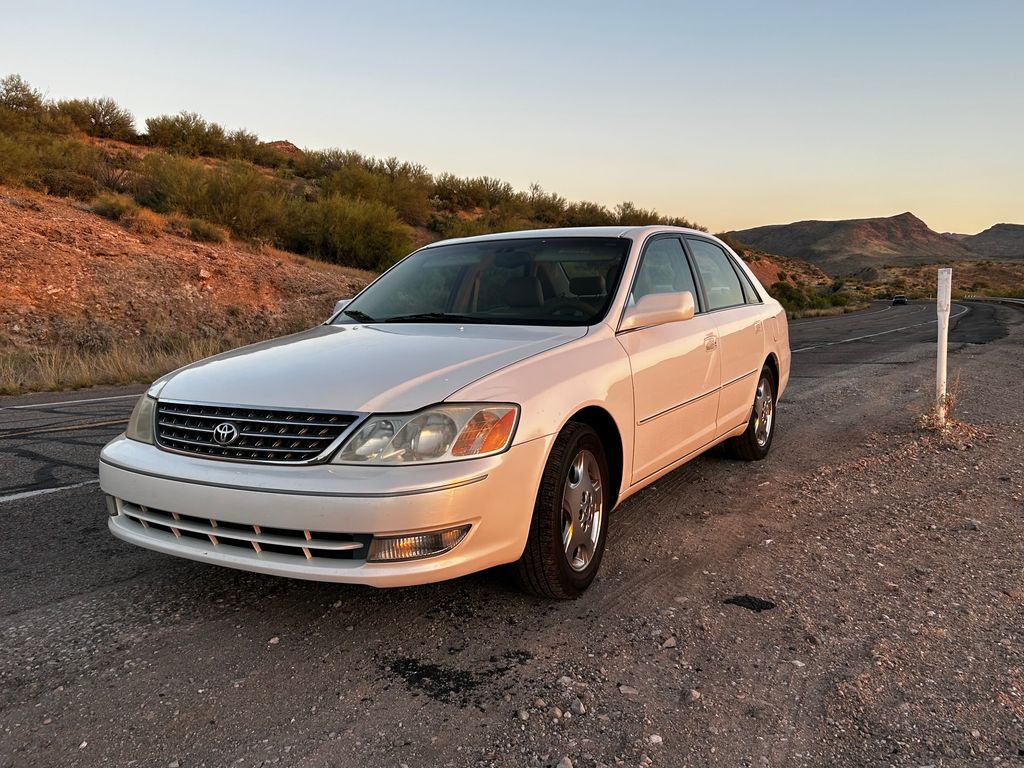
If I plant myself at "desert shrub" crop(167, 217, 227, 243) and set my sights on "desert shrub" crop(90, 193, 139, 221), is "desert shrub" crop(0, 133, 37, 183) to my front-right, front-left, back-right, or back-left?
front-right

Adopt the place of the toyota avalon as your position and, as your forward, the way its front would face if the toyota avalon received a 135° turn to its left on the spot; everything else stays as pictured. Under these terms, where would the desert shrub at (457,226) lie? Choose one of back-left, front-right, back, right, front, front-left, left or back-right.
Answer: left

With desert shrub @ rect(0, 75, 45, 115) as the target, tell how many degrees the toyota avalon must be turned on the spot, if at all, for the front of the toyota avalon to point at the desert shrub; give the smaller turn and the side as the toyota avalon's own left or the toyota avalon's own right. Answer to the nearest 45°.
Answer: approximately 90° to the toyota avalon's own right

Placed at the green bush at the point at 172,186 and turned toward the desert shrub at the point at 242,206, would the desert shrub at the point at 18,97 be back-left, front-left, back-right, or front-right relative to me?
back-left

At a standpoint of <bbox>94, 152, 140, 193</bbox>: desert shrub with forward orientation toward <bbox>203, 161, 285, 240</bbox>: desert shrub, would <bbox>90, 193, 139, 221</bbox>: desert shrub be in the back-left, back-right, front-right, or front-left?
front-right

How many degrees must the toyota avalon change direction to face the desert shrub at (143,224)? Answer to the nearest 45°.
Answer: approximately 135° to its right

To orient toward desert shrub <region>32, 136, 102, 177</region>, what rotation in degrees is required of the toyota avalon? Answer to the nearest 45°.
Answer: approximately 90° to its right

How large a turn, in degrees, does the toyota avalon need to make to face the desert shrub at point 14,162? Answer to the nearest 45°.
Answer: approximately 90° to its right

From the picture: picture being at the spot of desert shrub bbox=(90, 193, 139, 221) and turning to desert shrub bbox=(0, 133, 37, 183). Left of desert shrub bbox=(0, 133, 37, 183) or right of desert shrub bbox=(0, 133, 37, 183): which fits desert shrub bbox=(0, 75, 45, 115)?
right

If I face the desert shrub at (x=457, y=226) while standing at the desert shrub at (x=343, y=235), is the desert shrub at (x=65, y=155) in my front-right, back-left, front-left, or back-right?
back-left

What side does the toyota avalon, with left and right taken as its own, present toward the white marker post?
back

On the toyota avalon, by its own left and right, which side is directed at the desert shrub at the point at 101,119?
right

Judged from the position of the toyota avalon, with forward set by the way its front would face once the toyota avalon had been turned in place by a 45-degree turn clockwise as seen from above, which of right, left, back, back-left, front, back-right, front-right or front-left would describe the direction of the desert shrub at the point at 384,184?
right

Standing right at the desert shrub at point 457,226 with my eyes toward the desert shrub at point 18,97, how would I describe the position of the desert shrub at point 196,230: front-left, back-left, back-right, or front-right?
front-left

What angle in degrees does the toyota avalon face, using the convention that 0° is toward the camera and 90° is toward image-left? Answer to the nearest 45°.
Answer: approximately 45°

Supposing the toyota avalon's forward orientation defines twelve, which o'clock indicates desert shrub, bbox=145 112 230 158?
The desert shrub is roughly at 4 o'clock from the toyota avalon.

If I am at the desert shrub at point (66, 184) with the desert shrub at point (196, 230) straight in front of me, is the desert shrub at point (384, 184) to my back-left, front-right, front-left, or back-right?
front-left

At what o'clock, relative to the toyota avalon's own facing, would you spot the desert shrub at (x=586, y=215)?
The desert shrub is roughly at 5 o'clock from the toyota avalon.
